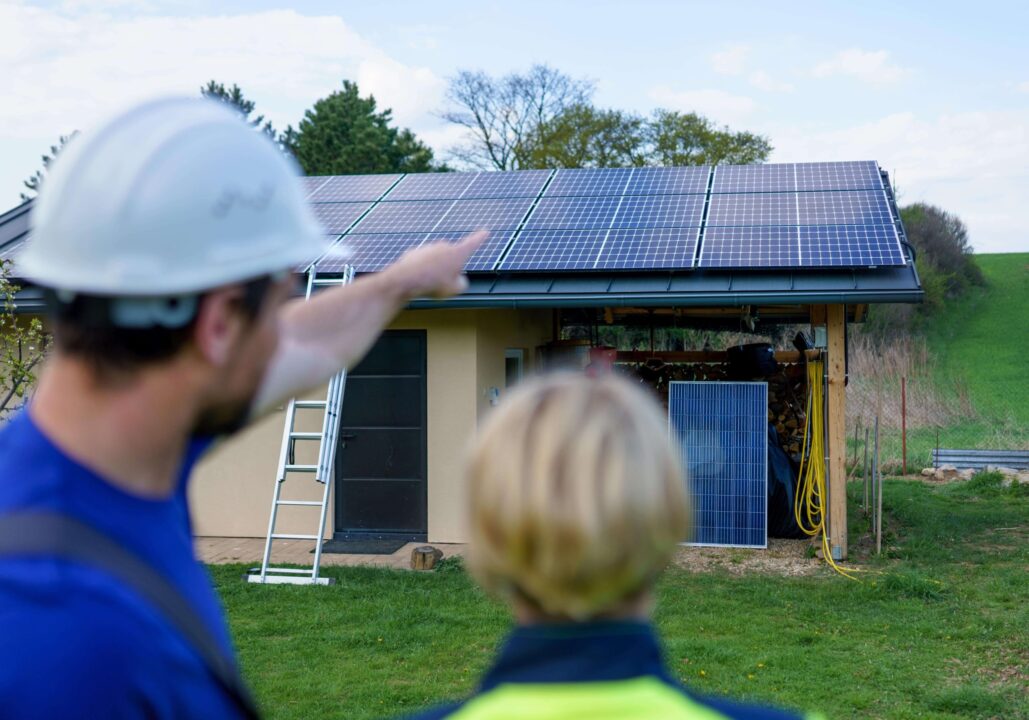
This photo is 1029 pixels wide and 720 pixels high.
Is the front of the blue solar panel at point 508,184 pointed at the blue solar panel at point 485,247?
yes

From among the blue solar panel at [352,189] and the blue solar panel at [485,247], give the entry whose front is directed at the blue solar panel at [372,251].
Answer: the blue solar panel at [352,189]

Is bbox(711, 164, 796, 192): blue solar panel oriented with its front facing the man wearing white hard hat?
yes

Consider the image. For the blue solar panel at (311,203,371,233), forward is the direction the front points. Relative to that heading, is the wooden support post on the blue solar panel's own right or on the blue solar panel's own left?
on the blue solar panel's own left

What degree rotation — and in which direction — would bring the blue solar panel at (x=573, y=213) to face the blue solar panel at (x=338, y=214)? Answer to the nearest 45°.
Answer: approximately 90° to its right

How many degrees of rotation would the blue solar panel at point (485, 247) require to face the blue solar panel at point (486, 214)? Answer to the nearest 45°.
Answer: approximately 180°

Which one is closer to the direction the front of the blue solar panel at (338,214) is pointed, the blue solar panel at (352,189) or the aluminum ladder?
the aluminum ladder

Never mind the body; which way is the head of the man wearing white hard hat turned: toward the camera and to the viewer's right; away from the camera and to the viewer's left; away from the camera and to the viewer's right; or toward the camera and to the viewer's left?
away from the camera and to the viewer's right

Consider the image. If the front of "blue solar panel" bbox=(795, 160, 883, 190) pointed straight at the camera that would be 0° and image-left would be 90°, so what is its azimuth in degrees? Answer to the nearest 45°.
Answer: approximately 0°

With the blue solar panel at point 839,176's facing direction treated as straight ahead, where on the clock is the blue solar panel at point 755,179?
the blue solar panel at point 755,179 is roughly at 3 o'clock from the blue solar panel at point 839,176.
